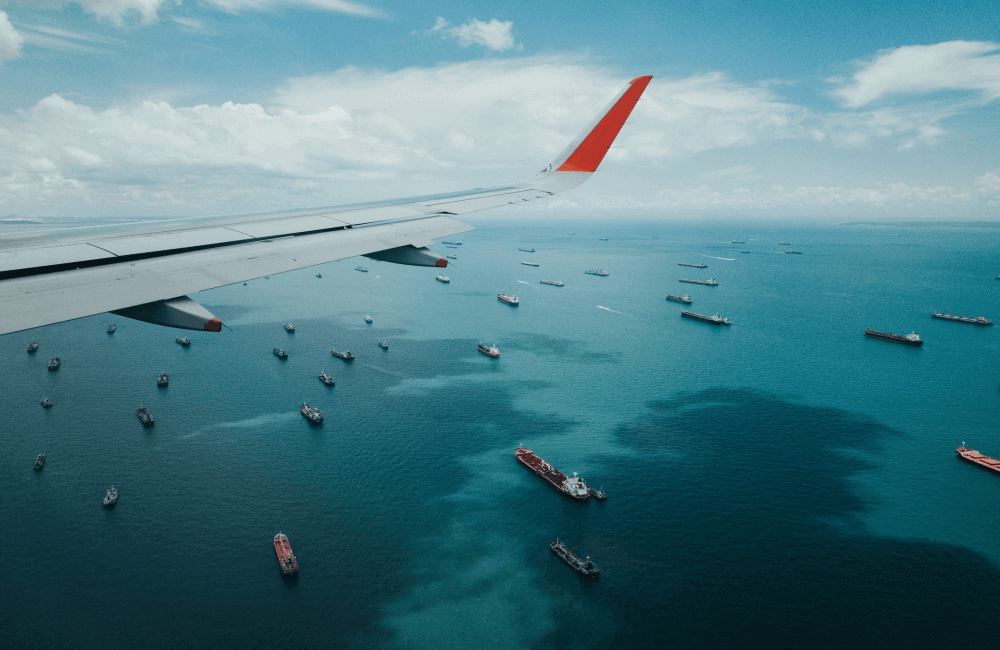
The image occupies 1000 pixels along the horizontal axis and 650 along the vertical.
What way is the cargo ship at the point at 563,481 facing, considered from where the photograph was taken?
facing away from the viewer and to the left of the viewer

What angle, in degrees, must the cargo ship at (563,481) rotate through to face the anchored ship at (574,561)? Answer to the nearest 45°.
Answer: approximately 135° to its left

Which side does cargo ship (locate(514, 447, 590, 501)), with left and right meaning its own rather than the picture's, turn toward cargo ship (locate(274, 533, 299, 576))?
left
